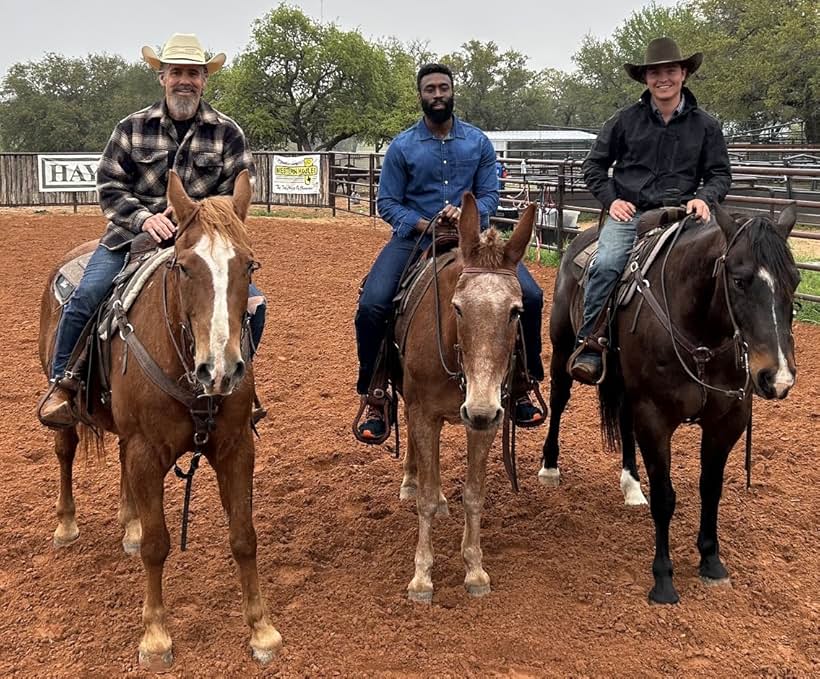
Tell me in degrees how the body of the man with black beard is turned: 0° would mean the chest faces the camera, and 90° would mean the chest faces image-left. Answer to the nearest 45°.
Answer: approximately 0°

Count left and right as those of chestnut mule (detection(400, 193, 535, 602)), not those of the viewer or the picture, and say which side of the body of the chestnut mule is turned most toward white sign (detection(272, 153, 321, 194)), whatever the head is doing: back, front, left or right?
back

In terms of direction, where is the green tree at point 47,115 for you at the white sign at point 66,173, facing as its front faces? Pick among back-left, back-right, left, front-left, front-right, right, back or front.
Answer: back

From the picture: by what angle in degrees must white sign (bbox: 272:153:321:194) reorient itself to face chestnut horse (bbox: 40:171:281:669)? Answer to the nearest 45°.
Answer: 0° — it already faces it

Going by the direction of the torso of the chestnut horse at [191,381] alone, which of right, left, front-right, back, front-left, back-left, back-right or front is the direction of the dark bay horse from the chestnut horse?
front-left

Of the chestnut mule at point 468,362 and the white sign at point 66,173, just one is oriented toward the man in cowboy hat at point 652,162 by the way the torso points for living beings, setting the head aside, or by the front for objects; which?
the white sign

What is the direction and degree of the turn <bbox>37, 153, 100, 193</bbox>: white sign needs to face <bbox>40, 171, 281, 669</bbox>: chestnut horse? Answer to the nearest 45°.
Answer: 0° — it already faces it

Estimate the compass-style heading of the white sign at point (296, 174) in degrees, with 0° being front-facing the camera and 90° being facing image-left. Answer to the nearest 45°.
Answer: approximately 0°

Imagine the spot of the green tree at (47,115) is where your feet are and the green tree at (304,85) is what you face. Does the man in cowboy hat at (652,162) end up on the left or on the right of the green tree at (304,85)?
right
